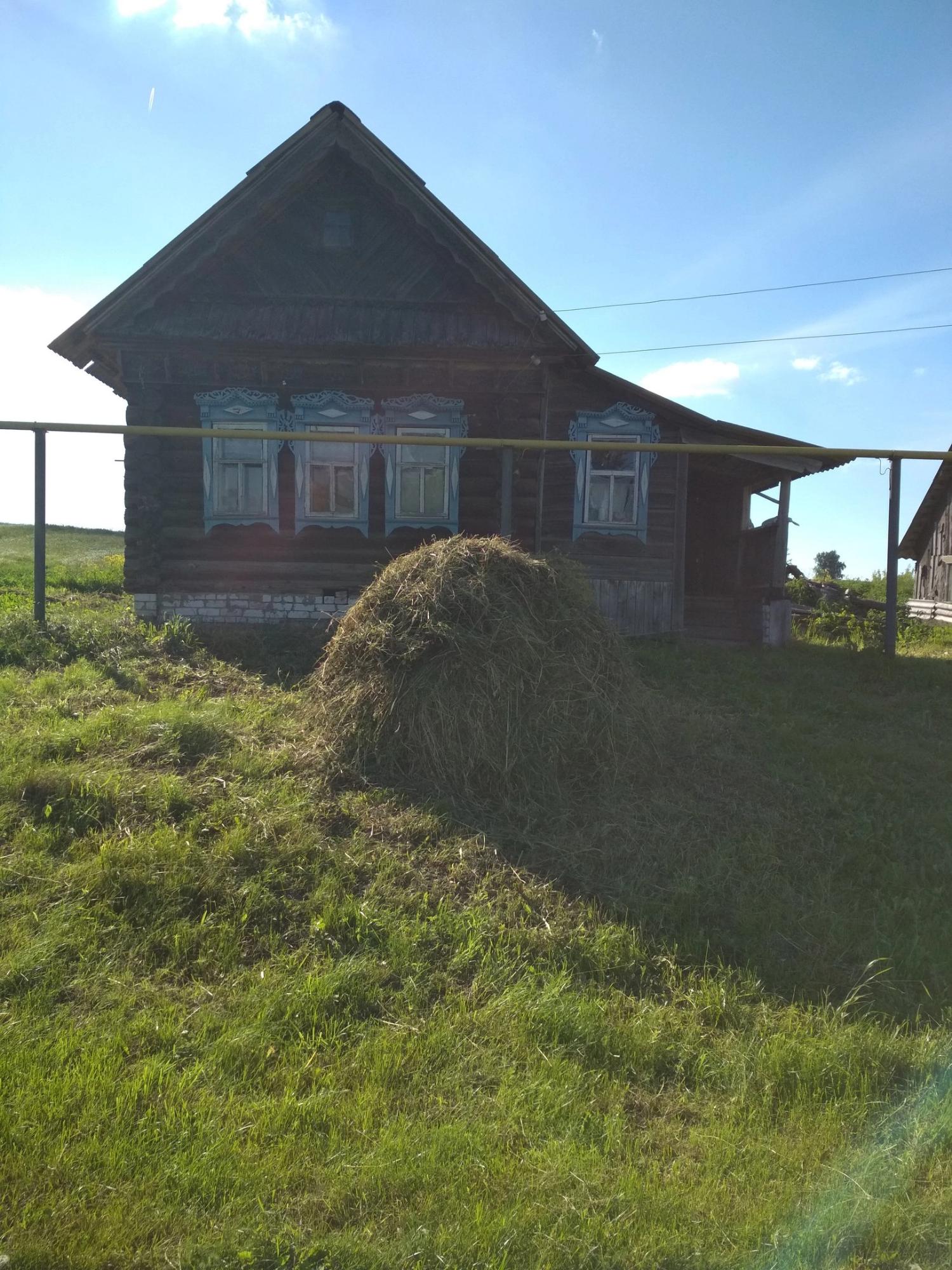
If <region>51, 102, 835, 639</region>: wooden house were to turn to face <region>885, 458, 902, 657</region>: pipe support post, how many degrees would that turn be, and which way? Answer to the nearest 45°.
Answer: approximately 90° to its left

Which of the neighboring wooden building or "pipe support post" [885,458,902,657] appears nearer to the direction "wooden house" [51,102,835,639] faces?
the pipe support post

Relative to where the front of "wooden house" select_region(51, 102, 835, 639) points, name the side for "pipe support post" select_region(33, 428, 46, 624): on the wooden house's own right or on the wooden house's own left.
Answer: on the wooden house's own right

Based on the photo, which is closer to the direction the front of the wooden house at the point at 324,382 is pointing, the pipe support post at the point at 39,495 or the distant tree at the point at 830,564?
the pipe support post

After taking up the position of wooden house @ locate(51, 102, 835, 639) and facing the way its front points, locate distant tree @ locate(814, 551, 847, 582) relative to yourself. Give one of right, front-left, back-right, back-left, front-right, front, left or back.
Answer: back-left

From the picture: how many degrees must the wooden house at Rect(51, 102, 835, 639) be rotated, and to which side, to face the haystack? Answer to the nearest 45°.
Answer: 0° — it already faces it

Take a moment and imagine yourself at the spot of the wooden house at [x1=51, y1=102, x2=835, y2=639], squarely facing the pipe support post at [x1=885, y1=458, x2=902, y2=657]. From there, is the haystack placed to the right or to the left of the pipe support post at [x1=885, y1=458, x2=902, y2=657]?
right

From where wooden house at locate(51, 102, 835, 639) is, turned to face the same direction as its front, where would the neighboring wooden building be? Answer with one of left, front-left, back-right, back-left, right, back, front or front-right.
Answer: back-left

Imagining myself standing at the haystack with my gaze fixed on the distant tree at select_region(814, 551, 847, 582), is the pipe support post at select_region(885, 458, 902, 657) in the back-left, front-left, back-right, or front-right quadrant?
front-right

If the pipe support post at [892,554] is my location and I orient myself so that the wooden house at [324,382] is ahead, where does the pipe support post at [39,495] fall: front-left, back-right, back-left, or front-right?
front-left

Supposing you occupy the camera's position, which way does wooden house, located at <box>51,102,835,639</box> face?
facing the viewer

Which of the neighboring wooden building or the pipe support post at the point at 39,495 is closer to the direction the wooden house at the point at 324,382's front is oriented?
the pipe support post
